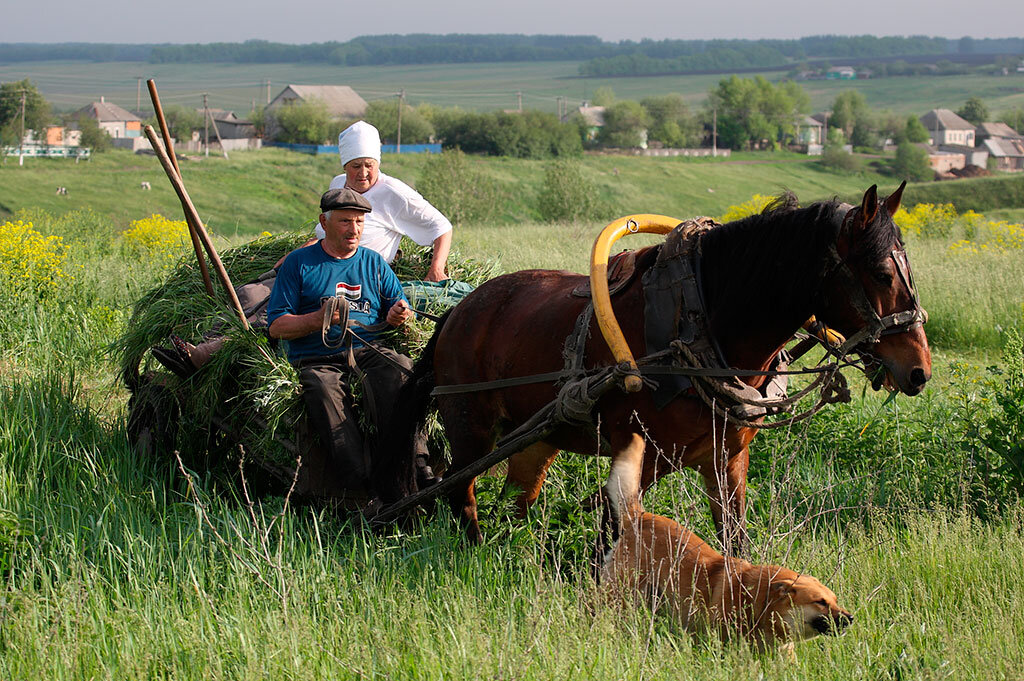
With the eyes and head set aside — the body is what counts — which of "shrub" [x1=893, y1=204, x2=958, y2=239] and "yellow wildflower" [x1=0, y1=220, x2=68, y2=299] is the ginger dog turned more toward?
the shrub

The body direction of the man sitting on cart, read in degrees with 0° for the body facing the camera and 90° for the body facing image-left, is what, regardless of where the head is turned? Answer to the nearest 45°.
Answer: approximately 315°

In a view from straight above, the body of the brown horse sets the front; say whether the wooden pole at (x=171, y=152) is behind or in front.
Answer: behind

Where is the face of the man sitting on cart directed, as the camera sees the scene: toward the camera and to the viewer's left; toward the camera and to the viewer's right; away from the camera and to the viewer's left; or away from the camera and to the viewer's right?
toward the camera and to the viewer's right

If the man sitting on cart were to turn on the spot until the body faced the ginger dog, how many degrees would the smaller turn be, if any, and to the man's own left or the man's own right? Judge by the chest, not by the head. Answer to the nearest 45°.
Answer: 0° — they already face it

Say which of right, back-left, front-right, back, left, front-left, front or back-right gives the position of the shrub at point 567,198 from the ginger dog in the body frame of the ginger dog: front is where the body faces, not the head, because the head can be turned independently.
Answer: left

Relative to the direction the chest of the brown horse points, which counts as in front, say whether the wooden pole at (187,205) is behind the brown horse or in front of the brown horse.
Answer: behind

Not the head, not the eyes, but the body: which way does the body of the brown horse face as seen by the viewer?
to the viewer's right

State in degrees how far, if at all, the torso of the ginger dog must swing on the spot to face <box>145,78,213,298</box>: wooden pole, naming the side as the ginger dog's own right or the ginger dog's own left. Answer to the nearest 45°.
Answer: approximately 135° to the ginger dog's own left

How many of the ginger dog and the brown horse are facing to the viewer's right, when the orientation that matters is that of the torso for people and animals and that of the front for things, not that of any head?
2
